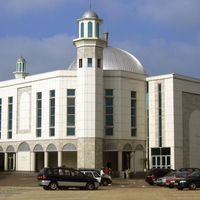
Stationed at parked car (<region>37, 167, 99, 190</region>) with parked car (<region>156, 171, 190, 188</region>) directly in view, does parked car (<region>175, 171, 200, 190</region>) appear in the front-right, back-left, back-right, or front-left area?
front-right

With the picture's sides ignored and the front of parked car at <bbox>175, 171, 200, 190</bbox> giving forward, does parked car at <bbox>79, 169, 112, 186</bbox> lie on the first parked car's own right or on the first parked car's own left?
on the first parked car's own right

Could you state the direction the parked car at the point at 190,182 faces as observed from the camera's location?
facing the viewer and to the left of the viewer

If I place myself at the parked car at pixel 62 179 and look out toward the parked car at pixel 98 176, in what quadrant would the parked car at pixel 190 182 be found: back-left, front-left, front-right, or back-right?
front-right

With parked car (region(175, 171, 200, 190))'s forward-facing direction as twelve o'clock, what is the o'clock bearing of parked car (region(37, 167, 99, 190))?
parked car (region(37, 167, 99, 190)) is roughly at 1 o'clock from parked car (region(175, 171, 200, 190)).

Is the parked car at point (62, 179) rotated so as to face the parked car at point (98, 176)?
no
